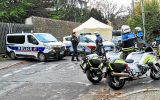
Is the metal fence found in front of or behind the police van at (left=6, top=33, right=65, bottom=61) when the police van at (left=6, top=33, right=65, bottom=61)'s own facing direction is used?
behind

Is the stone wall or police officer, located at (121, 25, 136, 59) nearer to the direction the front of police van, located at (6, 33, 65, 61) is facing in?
the police officer
